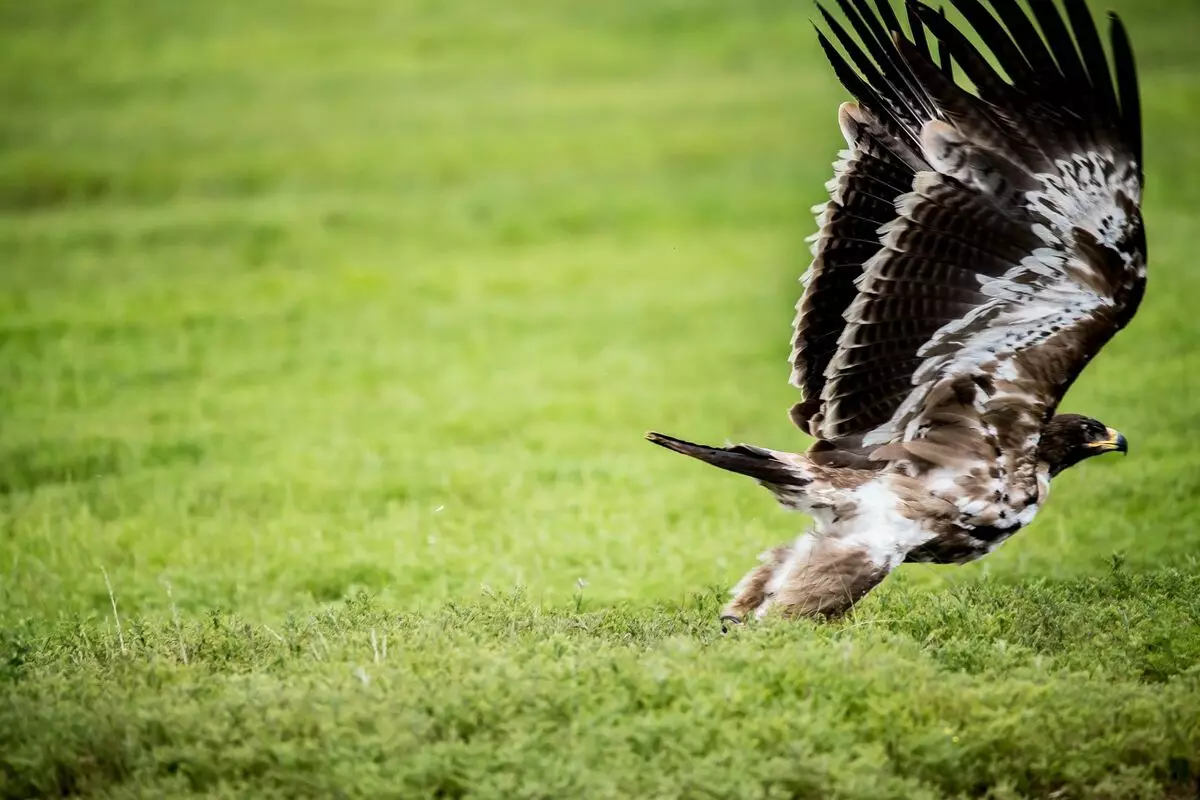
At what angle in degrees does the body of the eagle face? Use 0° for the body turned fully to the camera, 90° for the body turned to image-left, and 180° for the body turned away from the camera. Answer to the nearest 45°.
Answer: approximately 270°
